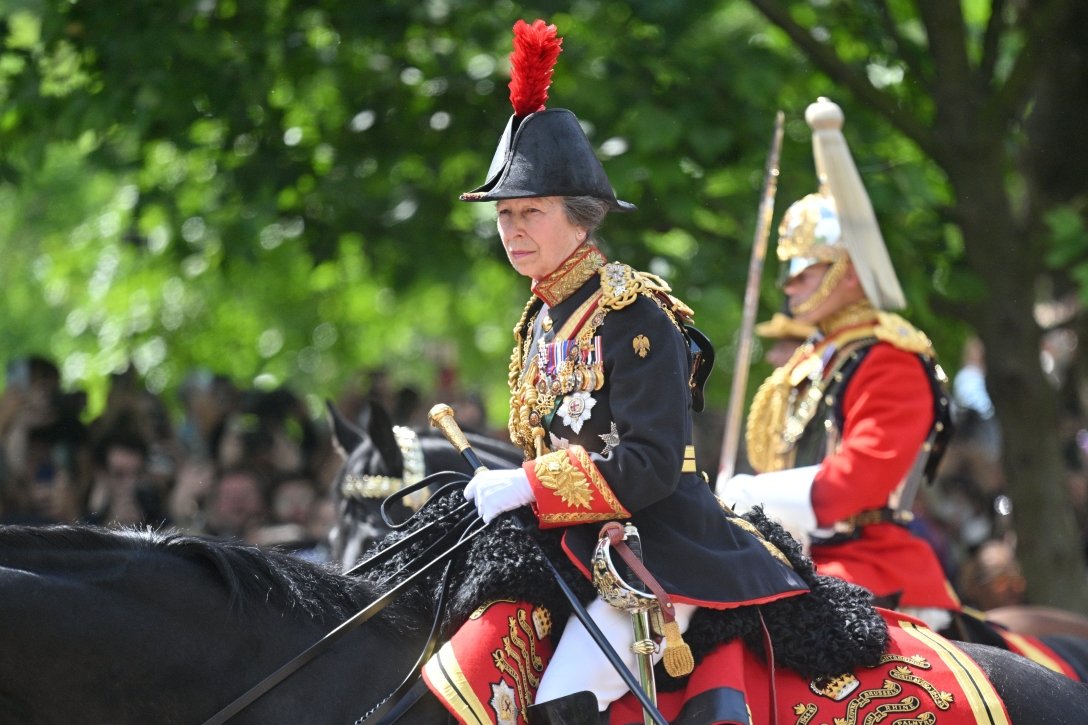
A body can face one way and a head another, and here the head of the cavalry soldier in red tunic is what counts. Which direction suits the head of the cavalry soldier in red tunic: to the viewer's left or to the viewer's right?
to the viewer's left

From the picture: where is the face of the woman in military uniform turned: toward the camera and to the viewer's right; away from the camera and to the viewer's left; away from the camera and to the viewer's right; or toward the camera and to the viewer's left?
toward the camera and to the viewer's left

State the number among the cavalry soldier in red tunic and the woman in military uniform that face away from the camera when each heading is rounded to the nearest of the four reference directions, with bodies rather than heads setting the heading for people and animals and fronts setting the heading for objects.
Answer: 0

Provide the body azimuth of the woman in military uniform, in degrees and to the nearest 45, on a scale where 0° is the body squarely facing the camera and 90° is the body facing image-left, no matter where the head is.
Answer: approximately 45°

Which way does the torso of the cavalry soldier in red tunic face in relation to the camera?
to the viewer's left

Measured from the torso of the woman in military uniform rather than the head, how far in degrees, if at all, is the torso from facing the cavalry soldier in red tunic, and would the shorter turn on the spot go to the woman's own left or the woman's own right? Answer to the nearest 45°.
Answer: approximately 180°

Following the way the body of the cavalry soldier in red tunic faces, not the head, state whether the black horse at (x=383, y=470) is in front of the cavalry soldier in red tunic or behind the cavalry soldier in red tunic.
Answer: in front

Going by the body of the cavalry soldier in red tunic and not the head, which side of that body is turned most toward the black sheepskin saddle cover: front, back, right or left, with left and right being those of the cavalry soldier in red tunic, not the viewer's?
left

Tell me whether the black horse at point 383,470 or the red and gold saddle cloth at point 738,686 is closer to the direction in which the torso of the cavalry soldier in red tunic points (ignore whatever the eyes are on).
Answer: the black horse
